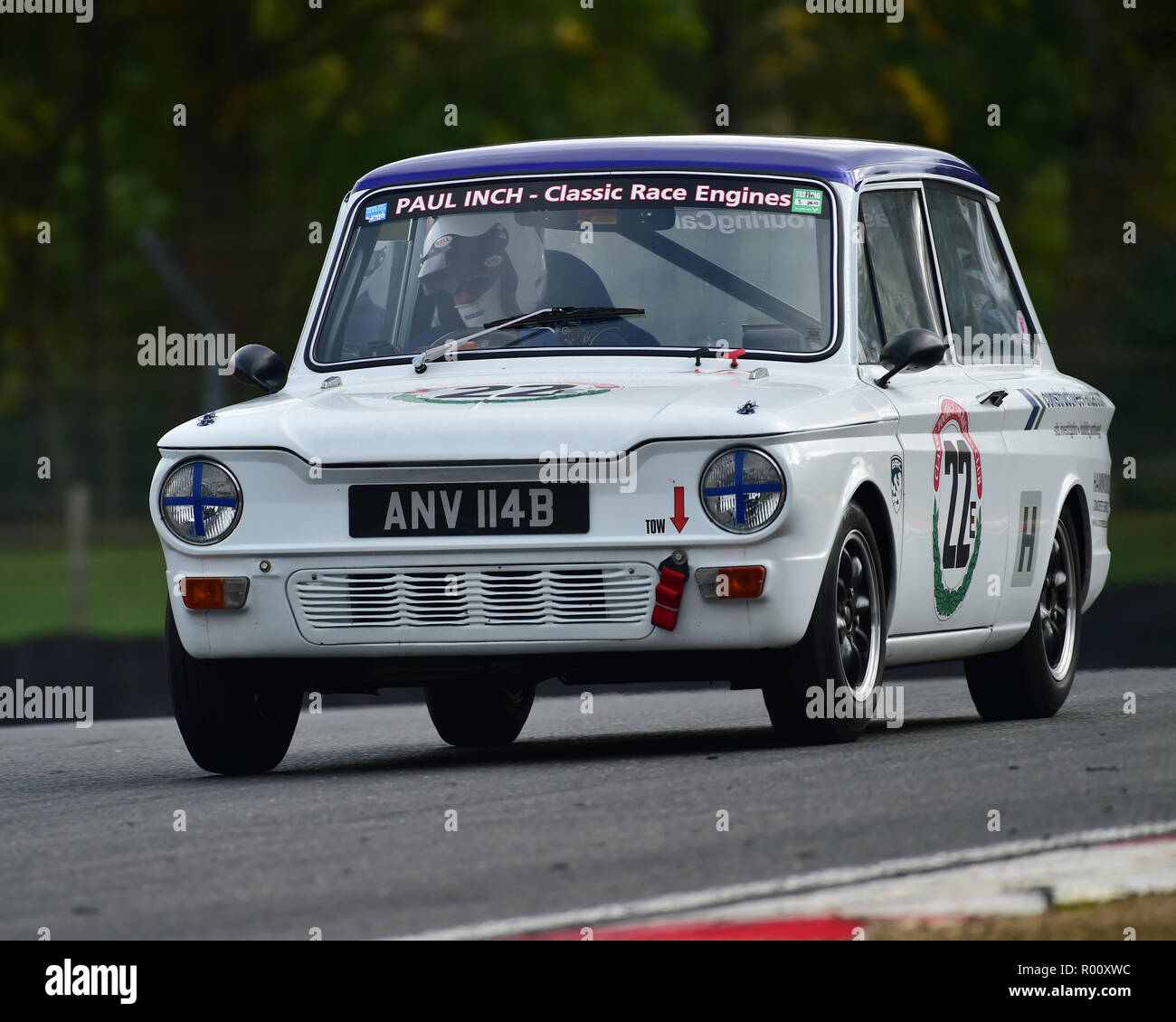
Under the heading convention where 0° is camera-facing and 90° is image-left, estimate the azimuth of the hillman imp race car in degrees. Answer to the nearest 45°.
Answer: approximately 0°
